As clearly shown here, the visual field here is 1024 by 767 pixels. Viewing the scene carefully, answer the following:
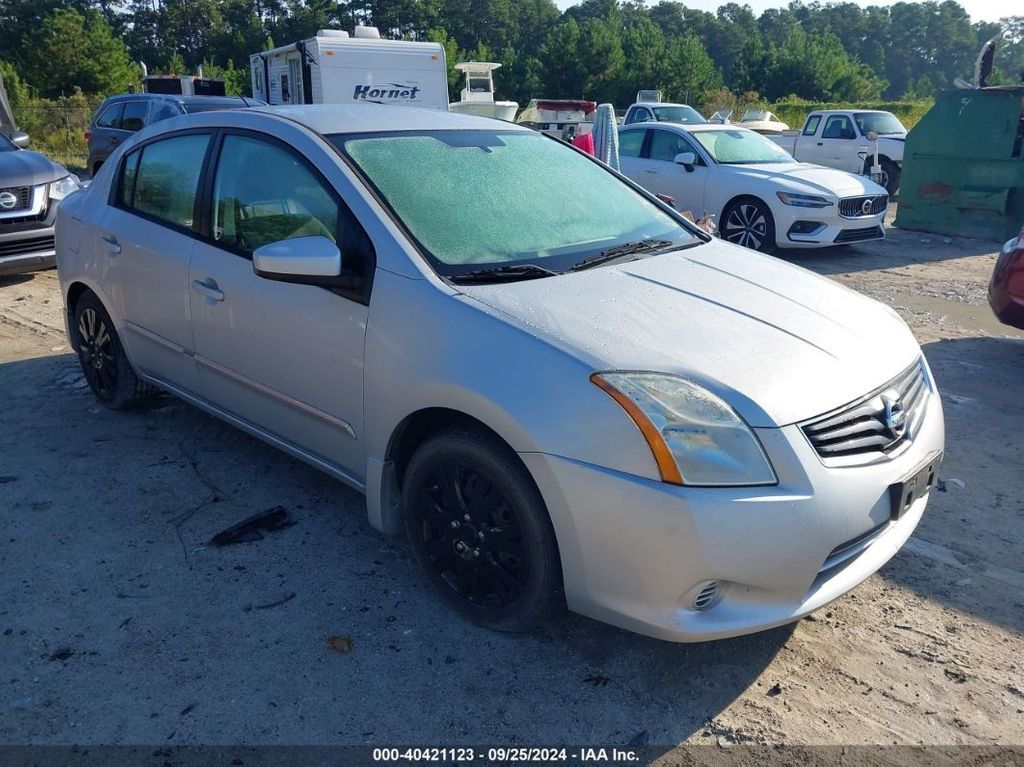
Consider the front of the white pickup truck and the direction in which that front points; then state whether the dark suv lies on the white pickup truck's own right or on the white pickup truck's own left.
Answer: on the white pickup truck's own right

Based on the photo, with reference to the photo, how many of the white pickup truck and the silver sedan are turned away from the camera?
0

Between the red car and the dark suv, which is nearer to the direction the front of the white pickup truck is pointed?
the red car

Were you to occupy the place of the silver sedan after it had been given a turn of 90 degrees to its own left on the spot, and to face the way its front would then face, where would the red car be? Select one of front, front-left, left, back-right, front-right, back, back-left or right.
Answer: front

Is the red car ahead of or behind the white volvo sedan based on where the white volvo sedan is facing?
ahead

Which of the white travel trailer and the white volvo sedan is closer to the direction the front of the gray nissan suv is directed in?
the white volvo sedan

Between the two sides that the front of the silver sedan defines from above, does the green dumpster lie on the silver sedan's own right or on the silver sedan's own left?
on the silver sedan's own left

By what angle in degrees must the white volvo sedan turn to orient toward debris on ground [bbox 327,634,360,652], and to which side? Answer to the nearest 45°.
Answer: approximately 45° to its right

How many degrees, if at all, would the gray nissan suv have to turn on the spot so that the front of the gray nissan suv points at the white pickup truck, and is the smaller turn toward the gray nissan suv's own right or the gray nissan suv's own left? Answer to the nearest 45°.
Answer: approximately 45° to the gray nissan suv's own left

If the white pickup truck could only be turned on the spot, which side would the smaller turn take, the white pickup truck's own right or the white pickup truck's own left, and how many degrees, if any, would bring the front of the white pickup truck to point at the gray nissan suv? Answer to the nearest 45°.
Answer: approximately 90° to the white pickup truck's own right

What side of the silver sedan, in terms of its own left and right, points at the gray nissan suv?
back

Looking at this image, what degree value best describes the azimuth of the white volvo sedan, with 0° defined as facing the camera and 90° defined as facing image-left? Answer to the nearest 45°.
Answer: approximately 315°
